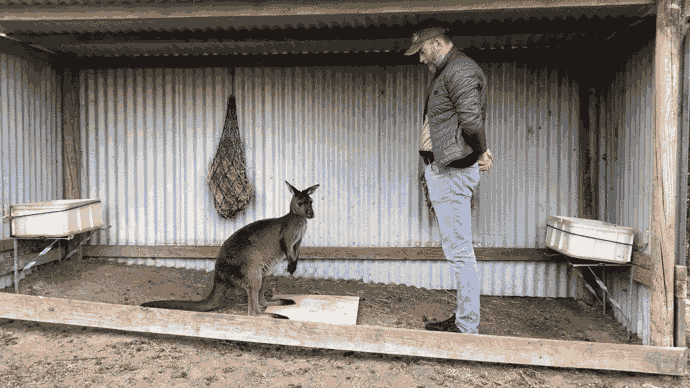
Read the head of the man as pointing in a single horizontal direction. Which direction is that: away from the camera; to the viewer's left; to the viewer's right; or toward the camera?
to the viewer's left

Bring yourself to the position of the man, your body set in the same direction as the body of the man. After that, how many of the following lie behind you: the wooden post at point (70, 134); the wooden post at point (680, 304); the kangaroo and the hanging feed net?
1

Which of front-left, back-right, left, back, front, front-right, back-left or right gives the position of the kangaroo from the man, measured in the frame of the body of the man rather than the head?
front

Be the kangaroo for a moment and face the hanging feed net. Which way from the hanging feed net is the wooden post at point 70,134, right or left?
left

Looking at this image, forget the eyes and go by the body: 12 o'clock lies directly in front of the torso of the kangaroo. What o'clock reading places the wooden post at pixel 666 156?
The wooden post is roughly at 1 o'clock from the kangaroo.

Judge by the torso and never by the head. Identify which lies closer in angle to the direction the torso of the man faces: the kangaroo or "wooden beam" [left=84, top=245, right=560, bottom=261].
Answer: the kangaroo

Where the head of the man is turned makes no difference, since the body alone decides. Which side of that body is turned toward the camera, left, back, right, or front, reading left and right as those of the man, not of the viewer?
left

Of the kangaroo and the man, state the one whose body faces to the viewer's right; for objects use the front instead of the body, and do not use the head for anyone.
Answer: the kangaroo

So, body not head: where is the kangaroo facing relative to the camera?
to the viewer's right

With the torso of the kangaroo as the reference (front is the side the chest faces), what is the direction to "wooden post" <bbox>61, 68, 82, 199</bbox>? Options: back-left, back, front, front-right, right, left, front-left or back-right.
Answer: back-left

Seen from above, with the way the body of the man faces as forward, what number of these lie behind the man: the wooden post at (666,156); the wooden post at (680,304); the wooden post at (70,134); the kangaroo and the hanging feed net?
2

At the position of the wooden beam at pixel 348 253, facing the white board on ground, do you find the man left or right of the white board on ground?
left

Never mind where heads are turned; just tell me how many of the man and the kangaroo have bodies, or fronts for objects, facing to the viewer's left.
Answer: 1

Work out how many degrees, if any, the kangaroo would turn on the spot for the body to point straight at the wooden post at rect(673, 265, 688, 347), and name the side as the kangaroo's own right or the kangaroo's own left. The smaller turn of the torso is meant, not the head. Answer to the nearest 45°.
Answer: approximately 45° to the kangaroo's own right

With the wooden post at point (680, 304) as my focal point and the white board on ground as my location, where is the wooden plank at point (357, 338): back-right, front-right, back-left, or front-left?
front-right
